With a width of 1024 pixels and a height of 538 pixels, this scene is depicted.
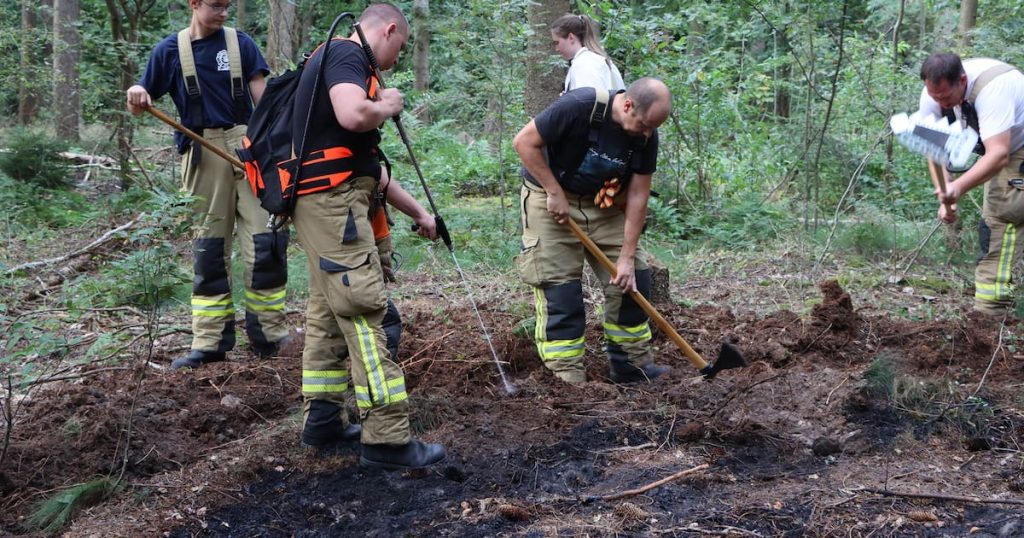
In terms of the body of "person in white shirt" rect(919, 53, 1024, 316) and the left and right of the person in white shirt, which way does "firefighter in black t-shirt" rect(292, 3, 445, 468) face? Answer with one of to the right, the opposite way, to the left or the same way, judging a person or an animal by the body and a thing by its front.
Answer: the opposite way

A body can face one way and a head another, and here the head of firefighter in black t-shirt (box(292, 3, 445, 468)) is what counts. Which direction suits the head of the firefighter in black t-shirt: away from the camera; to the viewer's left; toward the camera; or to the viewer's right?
to the viewer's right

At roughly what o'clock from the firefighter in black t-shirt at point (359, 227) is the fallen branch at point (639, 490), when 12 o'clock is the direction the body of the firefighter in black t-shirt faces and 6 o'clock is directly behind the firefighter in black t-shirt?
The fallen branch is roughly at 1 o'clock from the firefighter in black t-shirt.

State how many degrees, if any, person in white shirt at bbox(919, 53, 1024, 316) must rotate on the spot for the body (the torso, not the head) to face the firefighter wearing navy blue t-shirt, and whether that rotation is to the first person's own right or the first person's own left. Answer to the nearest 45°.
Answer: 0° — they already face them

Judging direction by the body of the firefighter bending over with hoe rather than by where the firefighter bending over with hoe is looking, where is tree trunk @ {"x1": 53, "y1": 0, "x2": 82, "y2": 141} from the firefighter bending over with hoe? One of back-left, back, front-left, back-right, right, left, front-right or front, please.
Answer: back

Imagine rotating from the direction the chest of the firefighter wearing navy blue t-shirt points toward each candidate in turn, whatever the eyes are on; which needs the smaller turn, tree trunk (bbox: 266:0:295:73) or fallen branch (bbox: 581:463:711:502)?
the fallen branch

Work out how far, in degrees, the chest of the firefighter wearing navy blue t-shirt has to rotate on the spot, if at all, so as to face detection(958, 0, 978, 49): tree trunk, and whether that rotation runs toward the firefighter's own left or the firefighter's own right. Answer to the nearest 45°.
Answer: approximately 90° to the firefighter's own left

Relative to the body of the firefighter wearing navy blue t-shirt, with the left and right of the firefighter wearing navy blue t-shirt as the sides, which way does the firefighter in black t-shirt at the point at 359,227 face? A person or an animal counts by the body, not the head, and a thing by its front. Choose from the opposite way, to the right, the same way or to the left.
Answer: to the left

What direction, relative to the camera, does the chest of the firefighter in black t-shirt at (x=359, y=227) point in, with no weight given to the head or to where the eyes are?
to the viewer's right

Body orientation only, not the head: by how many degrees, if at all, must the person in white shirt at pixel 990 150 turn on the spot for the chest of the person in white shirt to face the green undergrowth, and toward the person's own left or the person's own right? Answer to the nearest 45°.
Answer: approximately 45° to the person's own left

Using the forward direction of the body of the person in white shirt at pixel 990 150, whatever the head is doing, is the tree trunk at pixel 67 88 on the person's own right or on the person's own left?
on the person's own right

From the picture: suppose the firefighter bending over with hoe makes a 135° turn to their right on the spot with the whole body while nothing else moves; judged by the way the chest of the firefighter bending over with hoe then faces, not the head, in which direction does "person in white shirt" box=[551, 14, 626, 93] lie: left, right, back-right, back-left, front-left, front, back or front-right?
right
